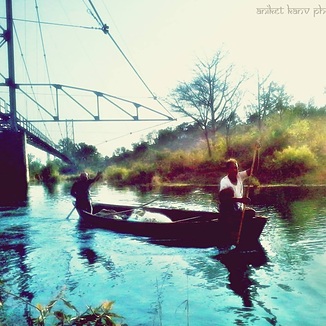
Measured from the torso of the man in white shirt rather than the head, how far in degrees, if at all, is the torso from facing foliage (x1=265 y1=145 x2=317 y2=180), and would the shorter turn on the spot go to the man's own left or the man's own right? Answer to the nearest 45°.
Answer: approximately 135° to the man's own left
